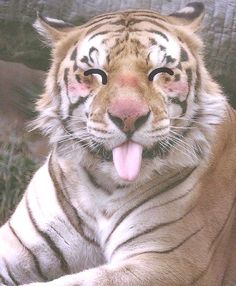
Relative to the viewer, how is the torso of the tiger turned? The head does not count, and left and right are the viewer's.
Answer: facing the viewer and to the left of the viewer
